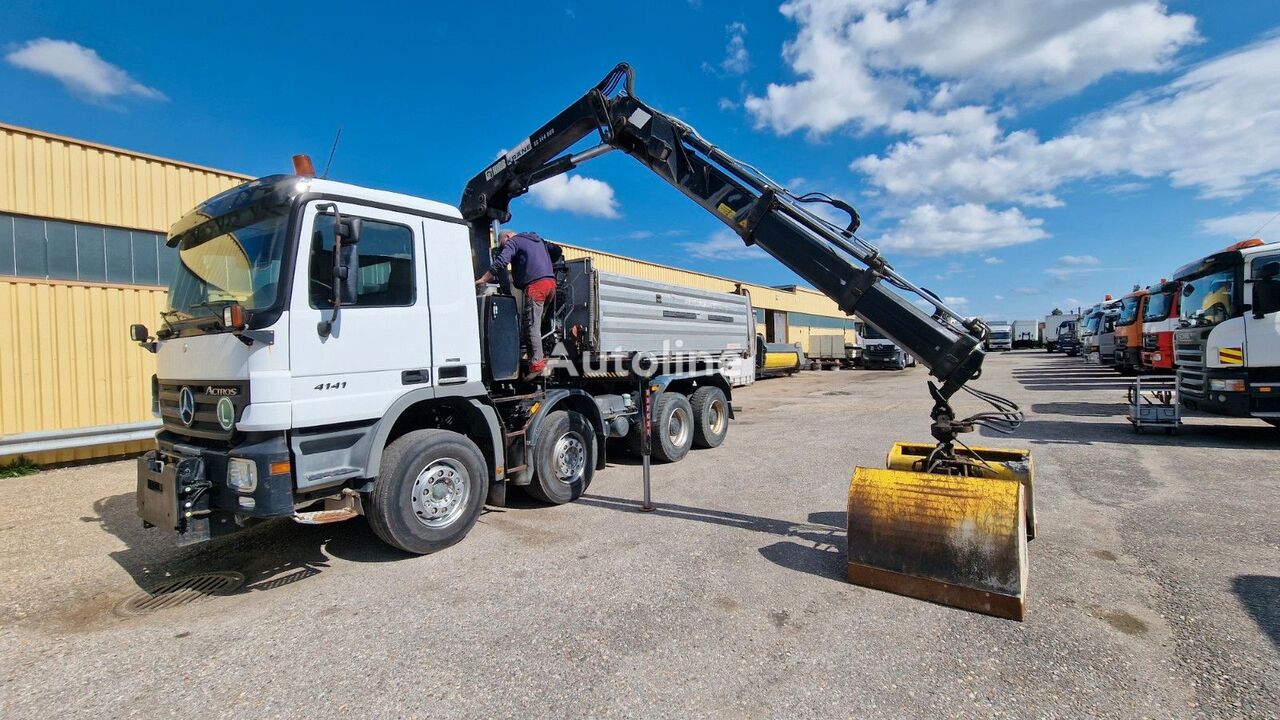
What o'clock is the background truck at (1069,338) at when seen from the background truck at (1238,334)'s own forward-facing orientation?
the background truck at (1069,338) is roughly at 4 o'clock from the background truck at (1238,334).

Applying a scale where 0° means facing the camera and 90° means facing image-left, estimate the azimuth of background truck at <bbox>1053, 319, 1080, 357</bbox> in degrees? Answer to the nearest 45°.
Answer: approximately 45°

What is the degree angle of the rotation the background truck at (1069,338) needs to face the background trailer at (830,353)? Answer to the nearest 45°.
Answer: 0° — it already faces it

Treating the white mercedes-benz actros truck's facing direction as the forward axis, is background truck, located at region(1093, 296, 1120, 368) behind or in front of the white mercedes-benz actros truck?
behind

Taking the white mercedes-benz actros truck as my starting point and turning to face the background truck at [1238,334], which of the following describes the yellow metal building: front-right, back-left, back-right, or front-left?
back-left

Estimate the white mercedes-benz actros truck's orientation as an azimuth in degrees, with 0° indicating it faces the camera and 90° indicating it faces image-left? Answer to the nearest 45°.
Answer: approximately 45°

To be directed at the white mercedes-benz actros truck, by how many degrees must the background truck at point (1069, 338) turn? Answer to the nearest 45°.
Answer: approximately 45° to its left

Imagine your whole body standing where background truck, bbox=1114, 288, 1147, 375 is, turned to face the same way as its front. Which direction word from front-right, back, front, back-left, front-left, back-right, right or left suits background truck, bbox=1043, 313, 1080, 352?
back-right
